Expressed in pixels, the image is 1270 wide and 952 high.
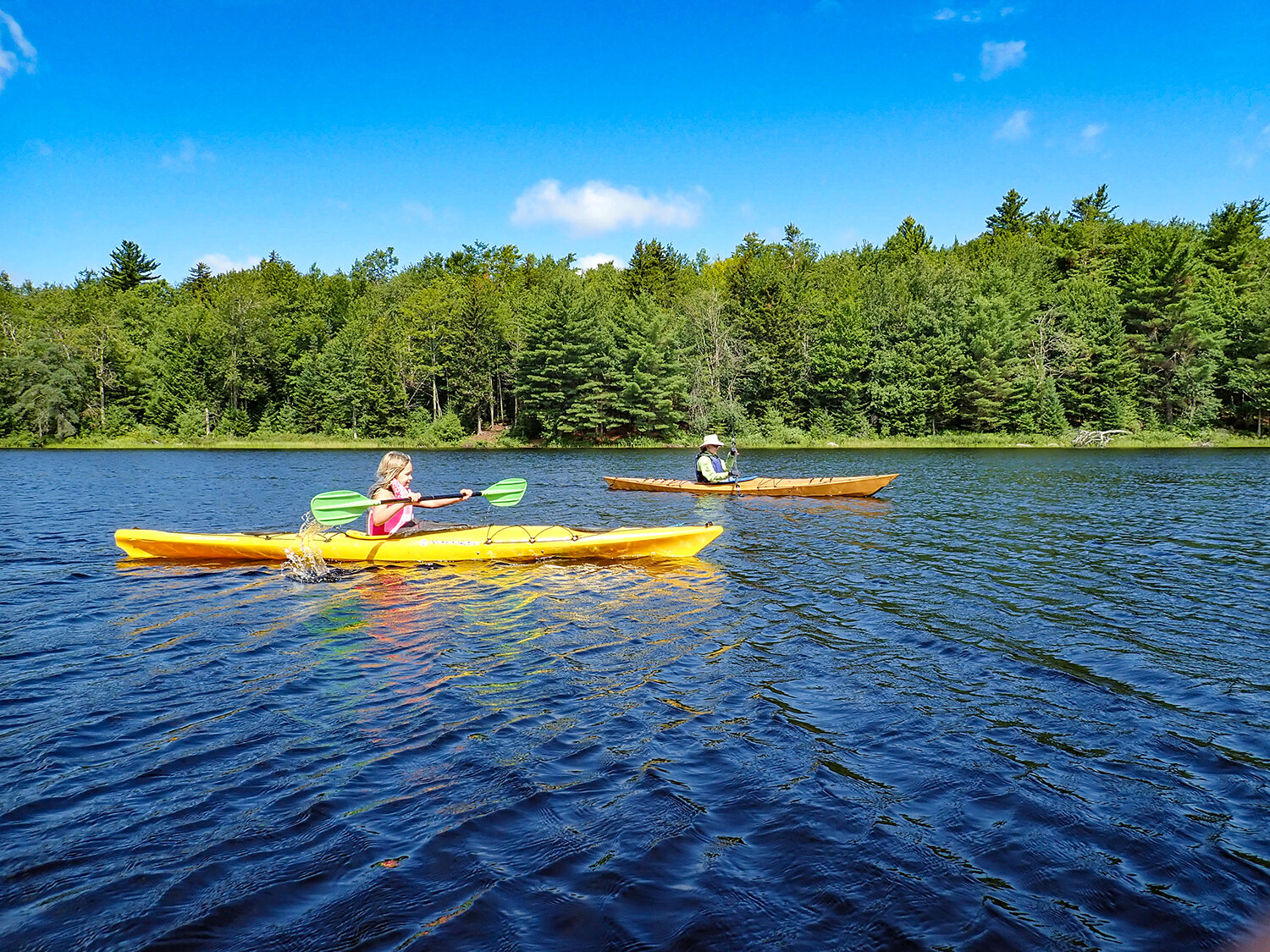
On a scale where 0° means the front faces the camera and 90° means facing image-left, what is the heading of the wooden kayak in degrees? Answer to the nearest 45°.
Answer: approximately 270°

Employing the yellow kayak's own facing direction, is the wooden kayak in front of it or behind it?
in front

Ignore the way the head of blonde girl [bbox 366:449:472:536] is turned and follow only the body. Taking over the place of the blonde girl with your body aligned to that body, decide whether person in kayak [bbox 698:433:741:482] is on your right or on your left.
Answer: on your left

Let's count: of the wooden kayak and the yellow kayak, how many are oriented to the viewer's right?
2

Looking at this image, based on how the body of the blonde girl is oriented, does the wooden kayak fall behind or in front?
in front

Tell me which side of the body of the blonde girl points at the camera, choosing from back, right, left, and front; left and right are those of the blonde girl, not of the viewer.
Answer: right

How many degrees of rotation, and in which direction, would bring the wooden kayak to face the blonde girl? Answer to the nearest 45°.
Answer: approximately 135° to its right

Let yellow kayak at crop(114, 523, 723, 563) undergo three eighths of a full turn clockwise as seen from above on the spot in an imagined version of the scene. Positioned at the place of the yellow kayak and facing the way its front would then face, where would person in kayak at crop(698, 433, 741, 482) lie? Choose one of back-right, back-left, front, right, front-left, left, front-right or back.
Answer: back

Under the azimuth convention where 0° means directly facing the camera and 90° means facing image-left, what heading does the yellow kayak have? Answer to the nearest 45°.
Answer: approximately 270°

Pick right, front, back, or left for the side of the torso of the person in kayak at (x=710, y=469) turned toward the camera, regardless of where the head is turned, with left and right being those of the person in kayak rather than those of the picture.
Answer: right
